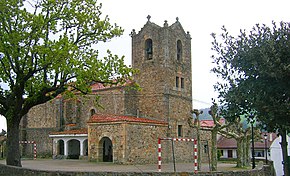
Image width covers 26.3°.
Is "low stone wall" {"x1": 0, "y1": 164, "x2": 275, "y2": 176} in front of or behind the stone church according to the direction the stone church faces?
in front
